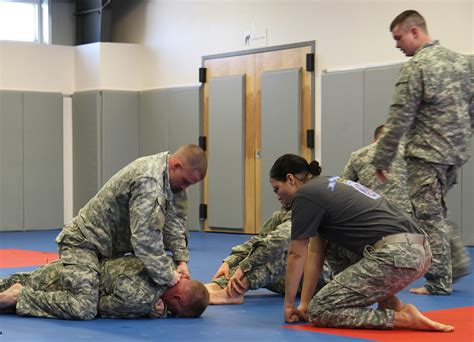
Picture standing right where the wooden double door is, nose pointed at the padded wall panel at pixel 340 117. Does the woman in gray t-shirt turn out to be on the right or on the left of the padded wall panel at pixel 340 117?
right

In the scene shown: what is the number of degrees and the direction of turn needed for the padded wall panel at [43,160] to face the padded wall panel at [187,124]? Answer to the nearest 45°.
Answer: approximately 45° to its left

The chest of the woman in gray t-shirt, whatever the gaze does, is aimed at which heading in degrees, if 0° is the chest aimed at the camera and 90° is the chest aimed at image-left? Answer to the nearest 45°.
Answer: approximately 90°

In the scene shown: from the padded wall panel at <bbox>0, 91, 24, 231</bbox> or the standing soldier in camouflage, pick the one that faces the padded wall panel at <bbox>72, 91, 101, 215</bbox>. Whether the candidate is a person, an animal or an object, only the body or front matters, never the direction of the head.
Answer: the standing soldier in camouflage

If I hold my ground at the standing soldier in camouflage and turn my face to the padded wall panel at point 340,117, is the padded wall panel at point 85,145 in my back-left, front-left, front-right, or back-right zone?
front-left

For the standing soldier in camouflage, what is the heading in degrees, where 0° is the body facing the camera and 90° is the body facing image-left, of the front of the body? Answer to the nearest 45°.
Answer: approximately 135°

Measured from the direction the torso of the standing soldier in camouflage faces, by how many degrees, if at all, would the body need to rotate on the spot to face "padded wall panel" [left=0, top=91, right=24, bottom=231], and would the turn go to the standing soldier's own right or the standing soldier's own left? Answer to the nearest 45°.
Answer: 0° — they already face it

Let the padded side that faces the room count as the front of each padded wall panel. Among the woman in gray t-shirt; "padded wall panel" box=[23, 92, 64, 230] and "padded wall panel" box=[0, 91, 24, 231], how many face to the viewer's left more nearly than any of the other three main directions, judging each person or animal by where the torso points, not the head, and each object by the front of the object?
1

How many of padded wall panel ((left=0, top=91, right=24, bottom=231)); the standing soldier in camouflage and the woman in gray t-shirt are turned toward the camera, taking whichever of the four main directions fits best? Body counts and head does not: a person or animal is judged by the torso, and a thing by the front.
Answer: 1

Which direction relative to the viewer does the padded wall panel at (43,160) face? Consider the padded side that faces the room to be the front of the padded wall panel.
toward the camera

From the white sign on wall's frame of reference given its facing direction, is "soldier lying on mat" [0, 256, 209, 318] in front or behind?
in front

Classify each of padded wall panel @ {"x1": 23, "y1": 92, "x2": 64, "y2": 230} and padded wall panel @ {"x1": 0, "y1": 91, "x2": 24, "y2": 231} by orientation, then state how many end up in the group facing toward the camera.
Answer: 2

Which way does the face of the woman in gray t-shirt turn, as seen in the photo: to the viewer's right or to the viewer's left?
to the viewer's left

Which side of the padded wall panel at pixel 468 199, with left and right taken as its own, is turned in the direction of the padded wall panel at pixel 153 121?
right

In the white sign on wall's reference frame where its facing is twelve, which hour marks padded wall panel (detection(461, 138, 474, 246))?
The padded wall panel is roughly at 9 o'clock from the white sign on wall.

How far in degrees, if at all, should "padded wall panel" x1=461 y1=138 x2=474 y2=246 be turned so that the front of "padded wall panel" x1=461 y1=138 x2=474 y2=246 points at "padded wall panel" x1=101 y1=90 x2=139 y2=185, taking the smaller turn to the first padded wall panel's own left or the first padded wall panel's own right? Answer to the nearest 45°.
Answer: approximately 90° to the first padded wall panel's own right
